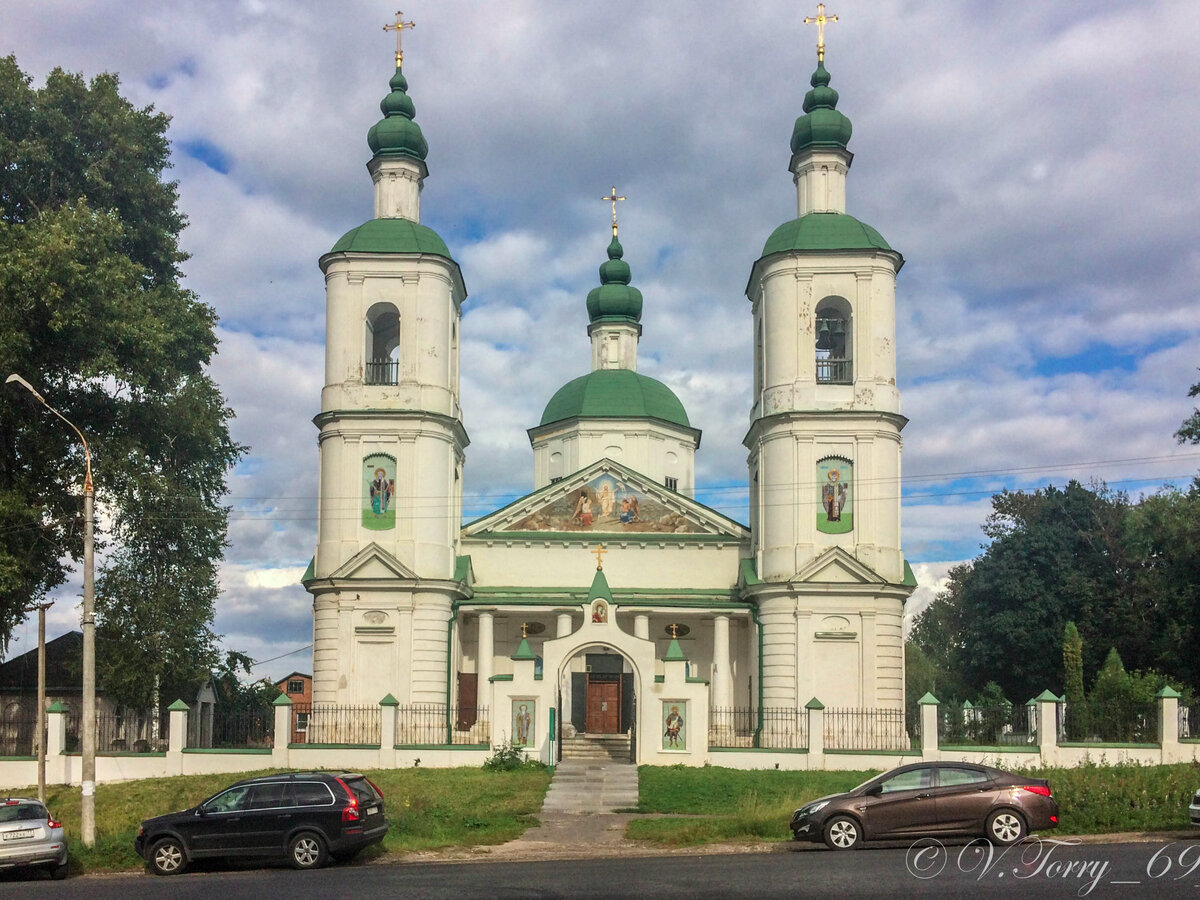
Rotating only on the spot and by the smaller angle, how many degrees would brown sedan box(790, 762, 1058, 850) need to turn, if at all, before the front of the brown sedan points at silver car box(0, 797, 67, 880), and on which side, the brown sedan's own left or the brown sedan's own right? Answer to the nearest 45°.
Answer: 0° — it already faces it

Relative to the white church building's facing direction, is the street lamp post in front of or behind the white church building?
in front

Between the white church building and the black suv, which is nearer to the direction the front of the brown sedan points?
the black suv

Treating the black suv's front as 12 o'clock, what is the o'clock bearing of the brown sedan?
The brown sedan is roughly at 5 o'clock from the black suv.

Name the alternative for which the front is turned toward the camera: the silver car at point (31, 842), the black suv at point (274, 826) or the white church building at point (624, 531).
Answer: the white church building

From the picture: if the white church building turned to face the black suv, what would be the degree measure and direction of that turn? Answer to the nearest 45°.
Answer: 0° — it already faces it

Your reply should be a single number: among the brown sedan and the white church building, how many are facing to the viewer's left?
1

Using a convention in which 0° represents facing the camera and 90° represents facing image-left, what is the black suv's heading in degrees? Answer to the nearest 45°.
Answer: approximately 135°

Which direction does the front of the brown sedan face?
to the viewer's left

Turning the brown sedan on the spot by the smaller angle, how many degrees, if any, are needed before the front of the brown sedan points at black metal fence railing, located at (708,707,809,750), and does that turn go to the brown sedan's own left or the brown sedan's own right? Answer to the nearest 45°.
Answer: approximately 90° to the brown sedan's own right

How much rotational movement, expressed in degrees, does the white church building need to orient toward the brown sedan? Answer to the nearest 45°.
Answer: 0° — it already faces it
